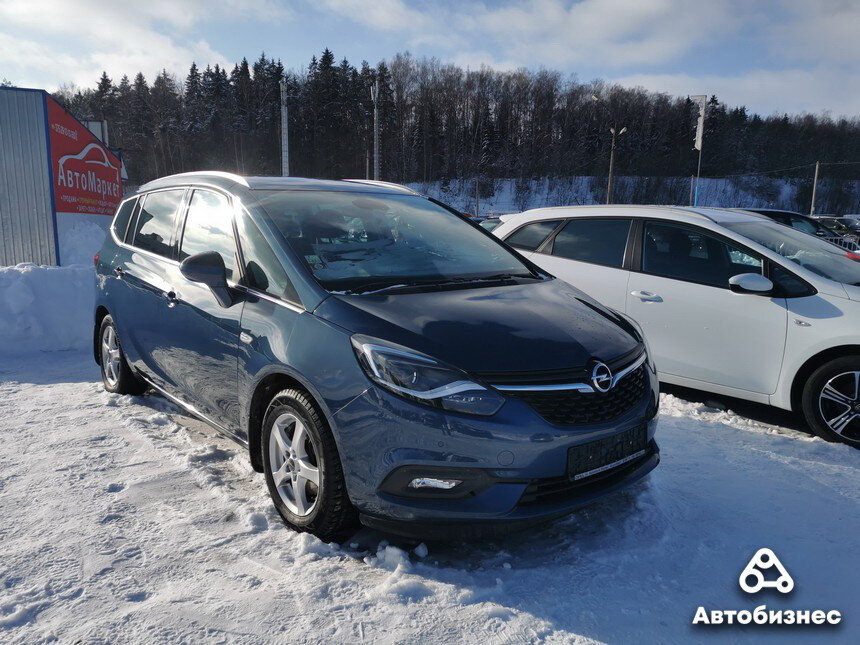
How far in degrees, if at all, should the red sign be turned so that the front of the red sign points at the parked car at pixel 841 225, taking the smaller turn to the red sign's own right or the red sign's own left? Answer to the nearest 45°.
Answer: approximately 45° to the red sign's own left

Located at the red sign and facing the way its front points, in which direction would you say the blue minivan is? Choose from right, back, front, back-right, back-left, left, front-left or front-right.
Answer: front-right

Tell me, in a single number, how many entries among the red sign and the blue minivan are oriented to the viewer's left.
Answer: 0

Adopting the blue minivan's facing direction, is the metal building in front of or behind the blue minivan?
behind

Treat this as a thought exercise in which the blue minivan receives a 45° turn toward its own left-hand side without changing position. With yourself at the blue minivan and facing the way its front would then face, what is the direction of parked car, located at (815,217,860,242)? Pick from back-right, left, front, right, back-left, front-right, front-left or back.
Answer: front-left

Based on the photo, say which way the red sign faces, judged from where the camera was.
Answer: facing the viewer and to the right of the viewer

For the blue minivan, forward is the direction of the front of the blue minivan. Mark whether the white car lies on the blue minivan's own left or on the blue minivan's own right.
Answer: on the blue minivan's own left
